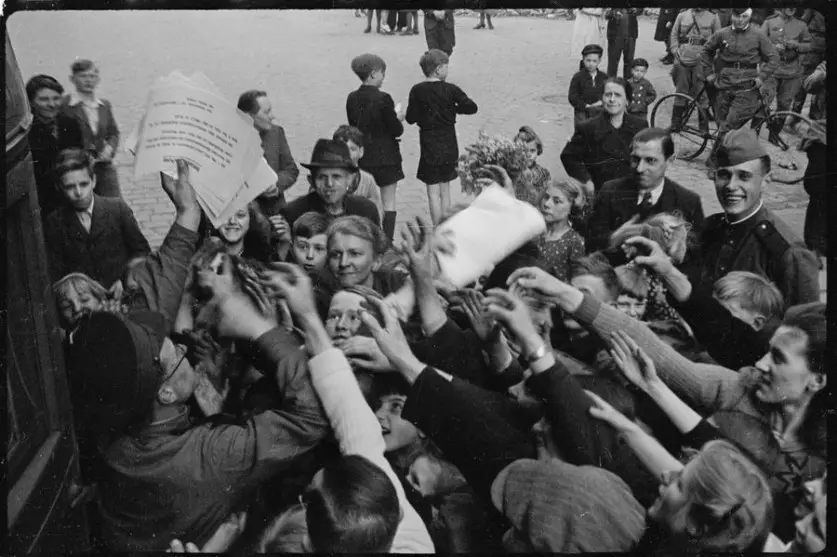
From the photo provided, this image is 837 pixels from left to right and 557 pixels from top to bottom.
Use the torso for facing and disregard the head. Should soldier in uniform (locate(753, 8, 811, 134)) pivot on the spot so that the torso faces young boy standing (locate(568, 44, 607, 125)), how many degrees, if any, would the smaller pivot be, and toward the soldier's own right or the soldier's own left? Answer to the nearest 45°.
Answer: approximately 45° to the soldier's own right

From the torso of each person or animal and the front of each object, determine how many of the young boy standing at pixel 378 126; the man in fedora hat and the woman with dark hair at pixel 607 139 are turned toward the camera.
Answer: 2

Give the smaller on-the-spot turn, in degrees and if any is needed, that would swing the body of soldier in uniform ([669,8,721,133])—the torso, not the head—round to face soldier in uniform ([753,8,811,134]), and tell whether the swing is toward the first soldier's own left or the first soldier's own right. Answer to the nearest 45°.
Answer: approximately 90° to the first soldier's own left

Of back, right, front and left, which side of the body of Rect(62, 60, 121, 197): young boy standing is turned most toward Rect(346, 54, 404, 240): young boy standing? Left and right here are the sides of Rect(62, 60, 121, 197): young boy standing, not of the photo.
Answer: left

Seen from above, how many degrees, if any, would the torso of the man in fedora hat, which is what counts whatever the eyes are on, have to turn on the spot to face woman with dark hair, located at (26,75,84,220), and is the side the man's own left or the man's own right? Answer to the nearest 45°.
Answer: approximately 90° to the man's own right

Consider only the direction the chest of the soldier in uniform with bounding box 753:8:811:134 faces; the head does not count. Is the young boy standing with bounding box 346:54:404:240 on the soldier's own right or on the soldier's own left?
on the soldier's own right

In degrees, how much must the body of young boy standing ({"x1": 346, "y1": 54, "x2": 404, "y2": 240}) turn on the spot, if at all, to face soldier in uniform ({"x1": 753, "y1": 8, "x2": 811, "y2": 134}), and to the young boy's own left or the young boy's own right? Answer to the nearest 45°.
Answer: approximately 45° to the young boy's own right

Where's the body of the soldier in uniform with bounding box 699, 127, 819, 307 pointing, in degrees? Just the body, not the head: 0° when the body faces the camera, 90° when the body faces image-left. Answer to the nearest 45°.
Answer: approximately 45°

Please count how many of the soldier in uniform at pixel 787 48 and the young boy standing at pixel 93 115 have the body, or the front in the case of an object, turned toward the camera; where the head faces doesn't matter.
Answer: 2

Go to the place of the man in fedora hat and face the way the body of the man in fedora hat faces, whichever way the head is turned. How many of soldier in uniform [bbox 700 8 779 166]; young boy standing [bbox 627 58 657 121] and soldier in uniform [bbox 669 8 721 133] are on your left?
3
